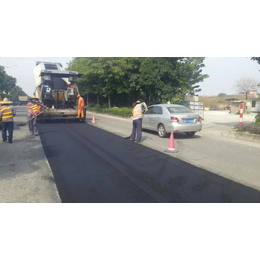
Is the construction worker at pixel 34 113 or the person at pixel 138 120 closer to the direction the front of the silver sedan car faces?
the construction worker

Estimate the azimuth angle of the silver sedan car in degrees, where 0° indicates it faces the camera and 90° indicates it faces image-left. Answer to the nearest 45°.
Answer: approximately 135°

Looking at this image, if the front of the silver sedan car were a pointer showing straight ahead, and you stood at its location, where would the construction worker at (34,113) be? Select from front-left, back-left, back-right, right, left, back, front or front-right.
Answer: front-left

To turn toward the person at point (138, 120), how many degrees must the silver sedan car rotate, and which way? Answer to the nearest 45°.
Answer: approximately 90° to its left

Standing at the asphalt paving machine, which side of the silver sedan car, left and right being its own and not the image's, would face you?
front

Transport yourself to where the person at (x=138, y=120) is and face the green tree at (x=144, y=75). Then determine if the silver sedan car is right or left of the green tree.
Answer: right

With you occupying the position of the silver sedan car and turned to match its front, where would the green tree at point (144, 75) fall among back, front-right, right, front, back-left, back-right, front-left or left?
front-right
